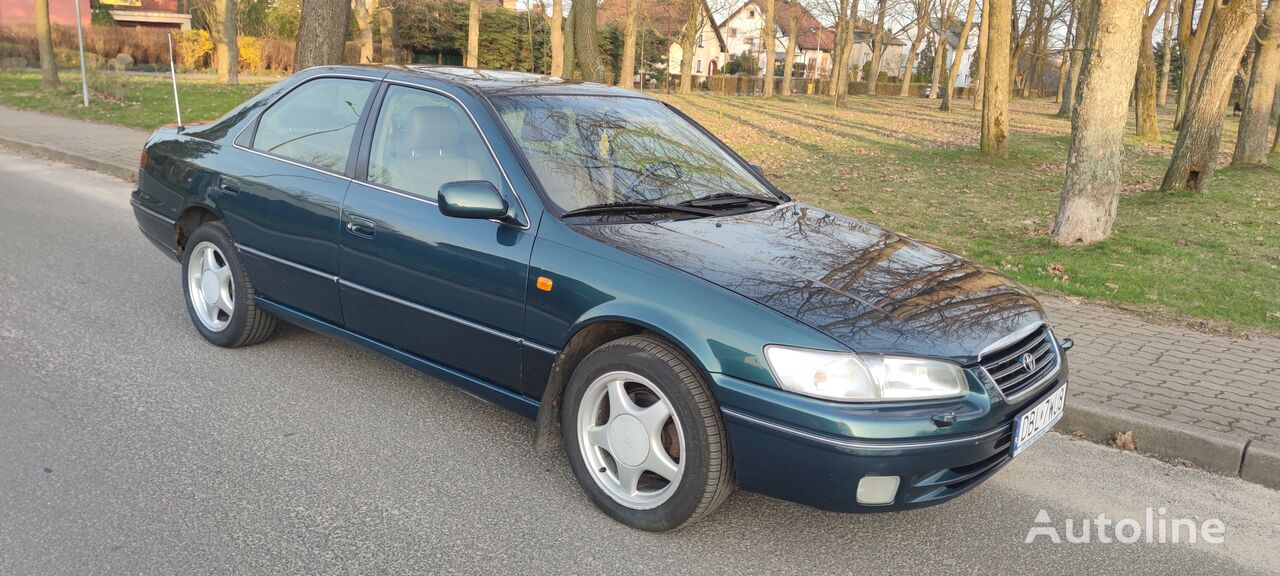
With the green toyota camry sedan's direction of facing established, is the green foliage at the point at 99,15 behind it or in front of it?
behind

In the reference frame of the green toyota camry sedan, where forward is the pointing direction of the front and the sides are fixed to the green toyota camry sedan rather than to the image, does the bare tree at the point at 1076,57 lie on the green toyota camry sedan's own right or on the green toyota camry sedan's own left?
on the green toyota camry sedan's own left

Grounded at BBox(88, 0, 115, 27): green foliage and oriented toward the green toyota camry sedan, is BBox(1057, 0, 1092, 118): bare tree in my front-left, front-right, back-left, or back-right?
front-left

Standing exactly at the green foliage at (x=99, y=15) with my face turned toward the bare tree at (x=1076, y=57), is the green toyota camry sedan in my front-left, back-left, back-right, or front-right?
front-right

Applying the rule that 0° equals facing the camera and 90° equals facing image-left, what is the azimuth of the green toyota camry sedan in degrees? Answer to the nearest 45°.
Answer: approximately 315°

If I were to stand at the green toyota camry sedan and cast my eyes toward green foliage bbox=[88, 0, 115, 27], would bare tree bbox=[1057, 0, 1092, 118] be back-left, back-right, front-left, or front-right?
front-right

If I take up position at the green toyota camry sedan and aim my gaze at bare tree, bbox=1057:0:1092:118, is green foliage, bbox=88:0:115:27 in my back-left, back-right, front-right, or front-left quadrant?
front-left
